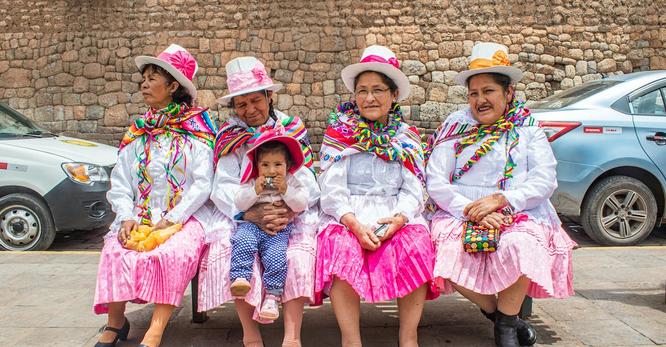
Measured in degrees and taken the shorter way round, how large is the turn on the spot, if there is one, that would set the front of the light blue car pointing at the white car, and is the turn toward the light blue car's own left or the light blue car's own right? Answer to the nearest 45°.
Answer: approximately 135° to the light blue car's own right

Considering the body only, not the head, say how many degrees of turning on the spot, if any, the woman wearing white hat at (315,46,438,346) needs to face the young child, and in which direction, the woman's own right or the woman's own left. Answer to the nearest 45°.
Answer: approximately 90° to the woman's own right

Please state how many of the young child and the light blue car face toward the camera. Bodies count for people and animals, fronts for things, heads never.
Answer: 1

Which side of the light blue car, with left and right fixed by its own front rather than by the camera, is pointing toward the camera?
right

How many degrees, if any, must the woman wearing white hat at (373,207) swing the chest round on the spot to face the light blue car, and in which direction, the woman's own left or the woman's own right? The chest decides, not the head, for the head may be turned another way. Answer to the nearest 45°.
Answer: approximately 135° to the woman's own left

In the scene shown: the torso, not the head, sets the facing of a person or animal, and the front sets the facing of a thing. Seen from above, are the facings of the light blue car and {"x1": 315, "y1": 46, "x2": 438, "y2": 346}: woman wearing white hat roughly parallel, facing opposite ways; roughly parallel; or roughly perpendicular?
roughly perpendicular
